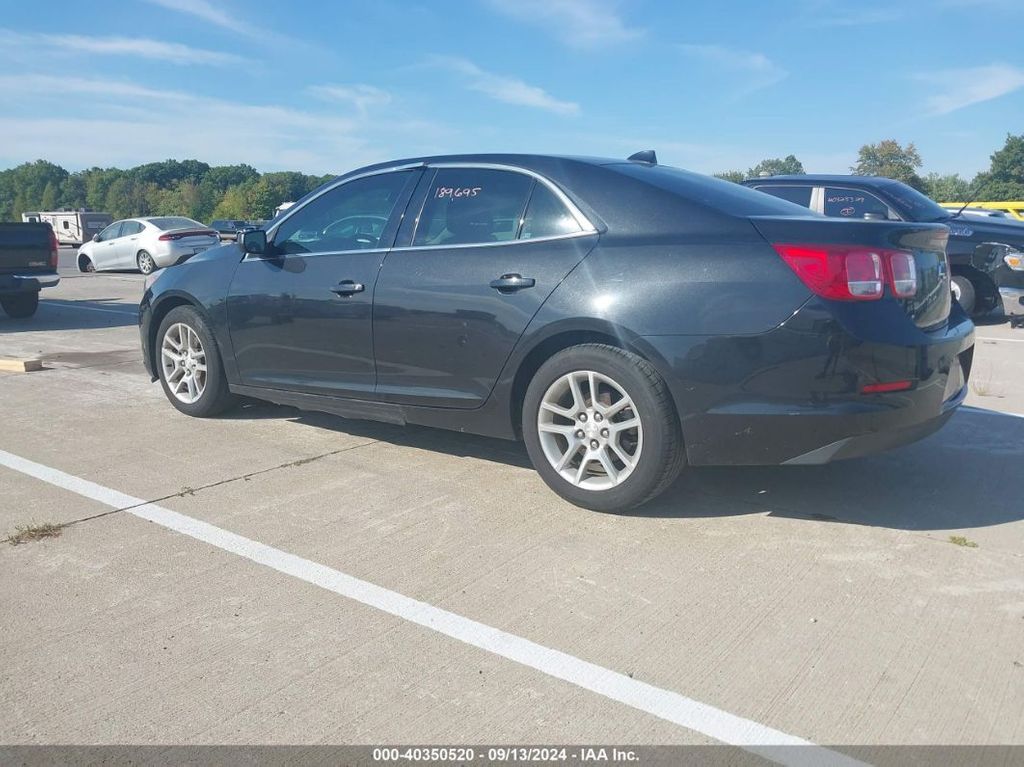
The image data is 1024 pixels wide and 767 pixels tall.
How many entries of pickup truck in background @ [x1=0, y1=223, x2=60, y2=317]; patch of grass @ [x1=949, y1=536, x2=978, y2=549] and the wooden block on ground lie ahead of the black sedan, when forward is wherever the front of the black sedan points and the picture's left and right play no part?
2

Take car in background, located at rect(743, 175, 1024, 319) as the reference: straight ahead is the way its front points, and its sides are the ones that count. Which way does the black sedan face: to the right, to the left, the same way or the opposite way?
the opposite way

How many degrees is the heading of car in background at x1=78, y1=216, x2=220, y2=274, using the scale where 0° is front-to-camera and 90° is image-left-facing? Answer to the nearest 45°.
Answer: approximately 135°

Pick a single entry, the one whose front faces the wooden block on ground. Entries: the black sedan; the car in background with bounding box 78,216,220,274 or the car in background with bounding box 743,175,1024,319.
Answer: the black sedan

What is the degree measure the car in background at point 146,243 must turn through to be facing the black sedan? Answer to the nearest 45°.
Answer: approximately 135° to its left

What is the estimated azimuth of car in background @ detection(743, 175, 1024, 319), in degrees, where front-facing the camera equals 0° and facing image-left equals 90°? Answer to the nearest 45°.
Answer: approximately 315°

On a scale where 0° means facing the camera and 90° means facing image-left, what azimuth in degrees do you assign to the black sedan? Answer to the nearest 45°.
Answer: approximately 135°

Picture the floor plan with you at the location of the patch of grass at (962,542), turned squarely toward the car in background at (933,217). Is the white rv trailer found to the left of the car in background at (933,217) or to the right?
left

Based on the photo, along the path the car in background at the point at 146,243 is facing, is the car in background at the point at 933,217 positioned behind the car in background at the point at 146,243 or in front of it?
behind
